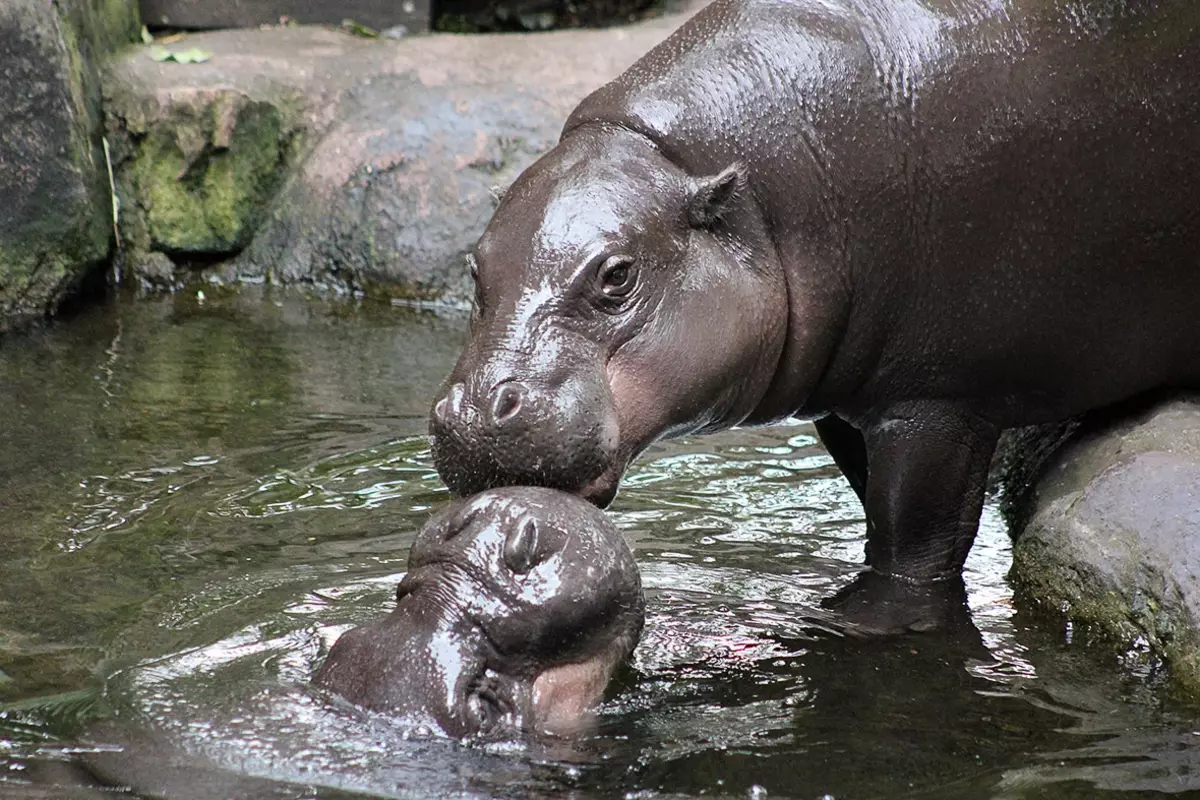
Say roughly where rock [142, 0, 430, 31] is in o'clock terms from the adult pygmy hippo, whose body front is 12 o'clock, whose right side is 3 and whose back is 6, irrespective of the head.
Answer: The rock is roughly at 2 o'clock from the adult pygmy hippo.

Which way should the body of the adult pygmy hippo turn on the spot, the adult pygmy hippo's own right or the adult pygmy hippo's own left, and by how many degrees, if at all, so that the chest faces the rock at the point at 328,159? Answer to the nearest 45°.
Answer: approximately 45° to the adult pygmy hippo's own right

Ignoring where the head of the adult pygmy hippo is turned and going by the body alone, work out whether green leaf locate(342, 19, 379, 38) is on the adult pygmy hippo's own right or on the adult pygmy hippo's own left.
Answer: on the adult pygmy hippo's own right

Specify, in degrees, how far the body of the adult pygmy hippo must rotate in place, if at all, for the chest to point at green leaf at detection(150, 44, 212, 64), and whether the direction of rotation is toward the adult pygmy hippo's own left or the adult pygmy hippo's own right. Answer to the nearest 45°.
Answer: approximately 45° to the adult pygmy hippo's own right

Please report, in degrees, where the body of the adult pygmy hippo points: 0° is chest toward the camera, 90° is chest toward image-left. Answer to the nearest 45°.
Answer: approximately 90°
